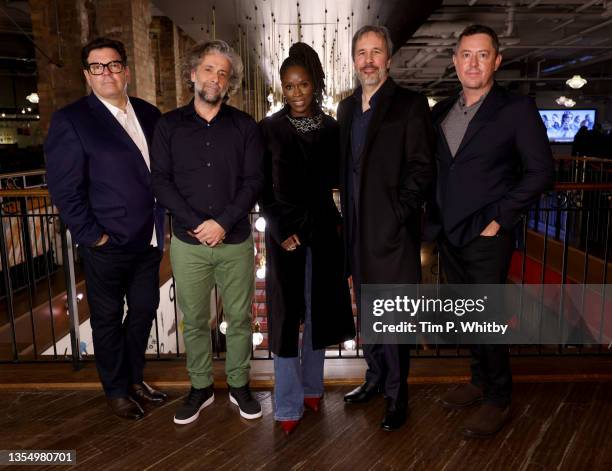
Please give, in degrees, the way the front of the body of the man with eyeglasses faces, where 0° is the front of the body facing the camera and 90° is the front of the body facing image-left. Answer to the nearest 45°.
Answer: approximately 315°

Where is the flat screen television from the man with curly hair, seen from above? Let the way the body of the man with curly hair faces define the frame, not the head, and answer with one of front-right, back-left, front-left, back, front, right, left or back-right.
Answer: back-left

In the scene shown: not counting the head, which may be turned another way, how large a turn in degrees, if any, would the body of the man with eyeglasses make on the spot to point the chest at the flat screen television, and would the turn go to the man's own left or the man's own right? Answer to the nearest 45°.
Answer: approximately 90° to the man's own left

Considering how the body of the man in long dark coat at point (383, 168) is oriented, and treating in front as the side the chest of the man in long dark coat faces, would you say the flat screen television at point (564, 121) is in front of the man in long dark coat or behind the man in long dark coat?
behind

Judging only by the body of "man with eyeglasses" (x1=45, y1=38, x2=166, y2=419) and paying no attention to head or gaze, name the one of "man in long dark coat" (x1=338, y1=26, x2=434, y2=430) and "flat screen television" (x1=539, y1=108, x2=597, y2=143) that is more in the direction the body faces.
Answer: the man in long dark coat

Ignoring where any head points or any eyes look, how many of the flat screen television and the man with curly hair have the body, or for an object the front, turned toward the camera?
2

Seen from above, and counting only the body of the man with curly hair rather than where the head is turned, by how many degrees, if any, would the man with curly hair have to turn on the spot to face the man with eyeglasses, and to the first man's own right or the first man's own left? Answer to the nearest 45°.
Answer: approximately 135° to the first man's own right

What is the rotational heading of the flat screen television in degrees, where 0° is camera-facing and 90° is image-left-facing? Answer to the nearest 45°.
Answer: approximately 0°

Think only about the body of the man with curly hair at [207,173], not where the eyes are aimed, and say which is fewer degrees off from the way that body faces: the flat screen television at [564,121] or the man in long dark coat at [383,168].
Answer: the man in long dark coat

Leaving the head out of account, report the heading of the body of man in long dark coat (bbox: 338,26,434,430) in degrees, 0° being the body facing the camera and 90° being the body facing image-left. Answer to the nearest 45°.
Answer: approximately 45°

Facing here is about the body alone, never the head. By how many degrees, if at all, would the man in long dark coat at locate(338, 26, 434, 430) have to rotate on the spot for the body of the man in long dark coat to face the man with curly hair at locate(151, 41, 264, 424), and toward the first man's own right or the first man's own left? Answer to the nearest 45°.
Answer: approximately 45° to the first man's own right

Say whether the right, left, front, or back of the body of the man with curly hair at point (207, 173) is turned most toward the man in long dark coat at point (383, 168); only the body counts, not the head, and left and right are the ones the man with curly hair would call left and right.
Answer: left

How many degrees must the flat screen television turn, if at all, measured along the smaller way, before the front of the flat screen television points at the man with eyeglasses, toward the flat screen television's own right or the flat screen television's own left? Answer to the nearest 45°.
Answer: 0° — it already faces them
